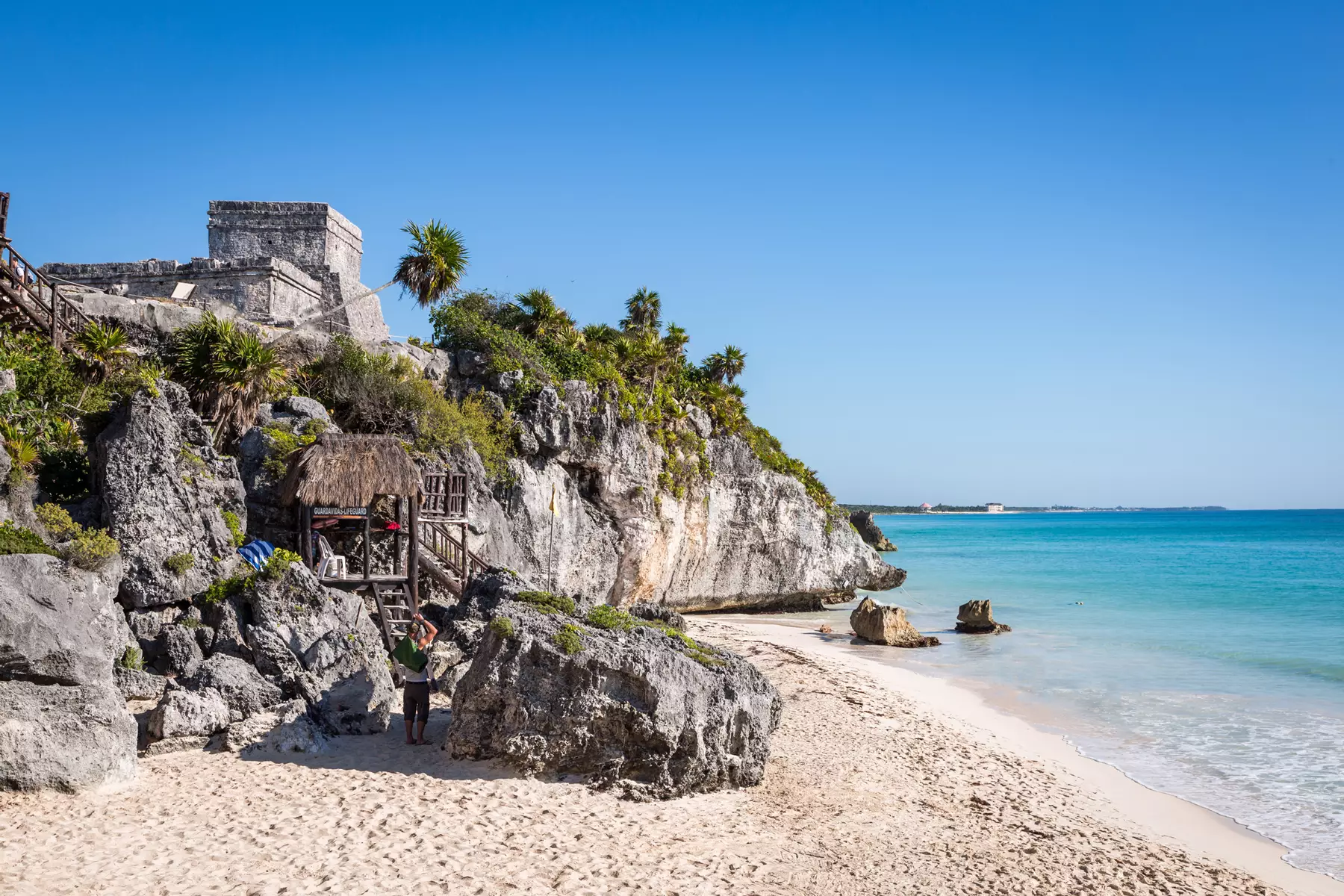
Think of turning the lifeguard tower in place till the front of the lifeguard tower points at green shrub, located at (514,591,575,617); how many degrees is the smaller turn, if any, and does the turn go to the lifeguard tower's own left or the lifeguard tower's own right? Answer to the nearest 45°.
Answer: approximately 45° to the lifeguard tower's own left

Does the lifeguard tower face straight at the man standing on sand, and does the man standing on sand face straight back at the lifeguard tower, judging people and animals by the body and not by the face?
yes

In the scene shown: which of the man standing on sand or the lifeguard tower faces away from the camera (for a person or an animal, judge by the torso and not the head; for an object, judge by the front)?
the man standing on sand

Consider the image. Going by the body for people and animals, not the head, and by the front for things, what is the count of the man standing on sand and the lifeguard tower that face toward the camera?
1

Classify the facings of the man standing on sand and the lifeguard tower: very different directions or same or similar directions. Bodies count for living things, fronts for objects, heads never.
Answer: very different directions

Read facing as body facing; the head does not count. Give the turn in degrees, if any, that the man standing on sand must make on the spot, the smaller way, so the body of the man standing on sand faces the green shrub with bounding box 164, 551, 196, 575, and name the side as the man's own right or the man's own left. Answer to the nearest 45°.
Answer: approximately 45° to the man's own left

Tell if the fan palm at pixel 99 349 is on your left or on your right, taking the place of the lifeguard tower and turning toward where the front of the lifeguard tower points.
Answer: on your right

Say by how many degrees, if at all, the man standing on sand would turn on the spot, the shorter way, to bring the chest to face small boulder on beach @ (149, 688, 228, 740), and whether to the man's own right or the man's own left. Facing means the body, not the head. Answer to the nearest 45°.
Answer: approximately 90° to the man's own left

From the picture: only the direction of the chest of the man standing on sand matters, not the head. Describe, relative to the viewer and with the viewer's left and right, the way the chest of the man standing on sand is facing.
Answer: facing away from the viewer
